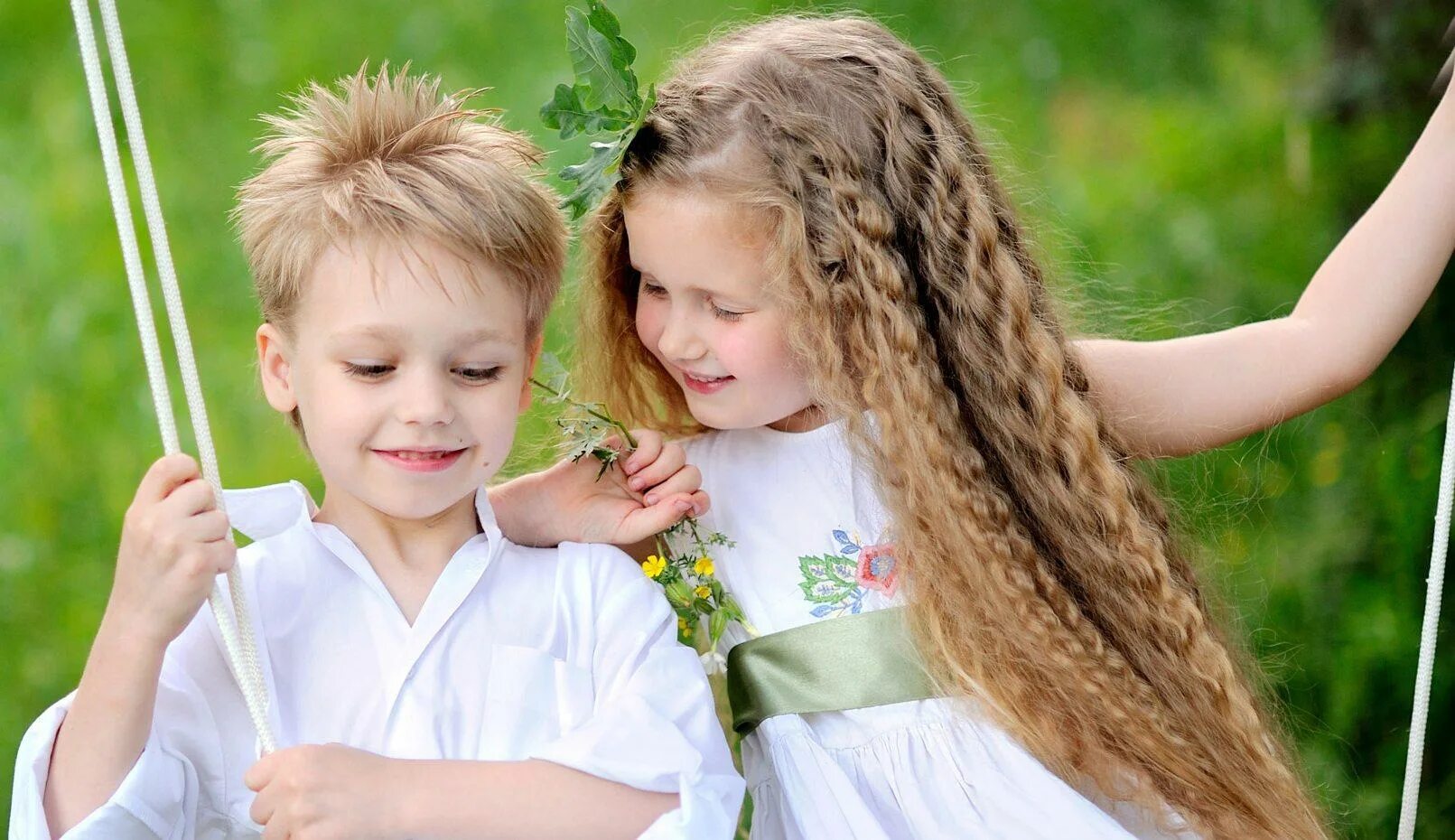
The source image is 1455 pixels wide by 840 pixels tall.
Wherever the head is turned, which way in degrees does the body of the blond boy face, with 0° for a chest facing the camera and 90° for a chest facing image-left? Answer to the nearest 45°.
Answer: approximately 0°

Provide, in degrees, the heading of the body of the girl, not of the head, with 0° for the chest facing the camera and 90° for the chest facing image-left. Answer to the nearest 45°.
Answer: approximately 45°

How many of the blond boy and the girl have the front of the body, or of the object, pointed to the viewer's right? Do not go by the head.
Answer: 0

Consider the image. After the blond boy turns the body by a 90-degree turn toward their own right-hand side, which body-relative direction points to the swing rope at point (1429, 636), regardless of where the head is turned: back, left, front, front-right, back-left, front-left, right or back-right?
back

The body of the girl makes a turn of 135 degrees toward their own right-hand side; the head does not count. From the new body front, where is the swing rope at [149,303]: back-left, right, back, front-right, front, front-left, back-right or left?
back-left
